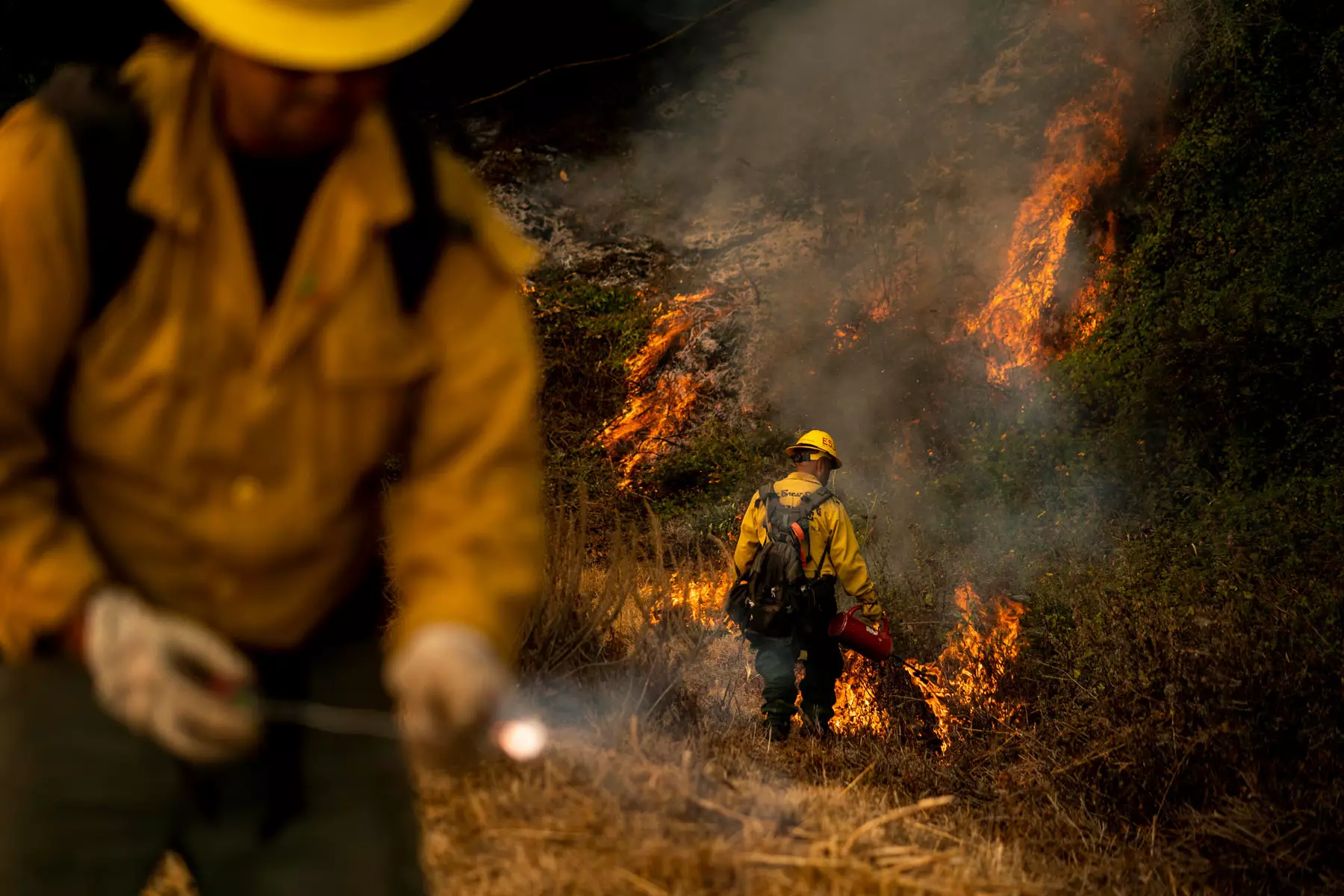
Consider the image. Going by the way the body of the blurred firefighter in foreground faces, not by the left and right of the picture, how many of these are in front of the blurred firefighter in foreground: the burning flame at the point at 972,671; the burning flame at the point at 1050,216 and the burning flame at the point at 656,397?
0

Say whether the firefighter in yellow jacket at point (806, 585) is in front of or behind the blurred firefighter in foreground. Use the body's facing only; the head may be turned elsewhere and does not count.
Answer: behind

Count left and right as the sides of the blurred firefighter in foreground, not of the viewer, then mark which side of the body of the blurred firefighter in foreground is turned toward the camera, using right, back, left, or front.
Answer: front

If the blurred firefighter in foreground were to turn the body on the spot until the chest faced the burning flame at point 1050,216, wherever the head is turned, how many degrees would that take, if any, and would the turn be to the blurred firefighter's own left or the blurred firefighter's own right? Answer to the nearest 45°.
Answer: approximately 135° to the blurred firefighter's own left

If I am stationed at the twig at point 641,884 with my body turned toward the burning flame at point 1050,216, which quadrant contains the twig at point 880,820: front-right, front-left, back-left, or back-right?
front-right

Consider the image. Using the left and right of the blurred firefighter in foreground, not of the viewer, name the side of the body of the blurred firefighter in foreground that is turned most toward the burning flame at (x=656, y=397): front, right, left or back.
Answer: back

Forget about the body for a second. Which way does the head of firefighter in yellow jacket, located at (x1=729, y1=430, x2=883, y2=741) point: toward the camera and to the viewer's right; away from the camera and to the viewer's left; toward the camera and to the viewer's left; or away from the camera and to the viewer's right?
away from the camera and to the viewer's right

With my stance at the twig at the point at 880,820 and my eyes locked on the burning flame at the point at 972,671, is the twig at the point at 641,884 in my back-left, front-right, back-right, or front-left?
back-left

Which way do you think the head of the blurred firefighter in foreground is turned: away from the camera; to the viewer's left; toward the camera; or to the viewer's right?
toward the camera
